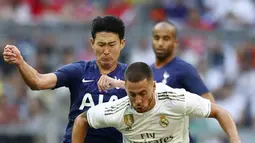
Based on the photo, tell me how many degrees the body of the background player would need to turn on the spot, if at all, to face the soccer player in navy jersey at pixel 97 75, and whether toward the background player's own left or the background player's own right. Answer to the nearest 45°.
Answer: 0° — they already face them

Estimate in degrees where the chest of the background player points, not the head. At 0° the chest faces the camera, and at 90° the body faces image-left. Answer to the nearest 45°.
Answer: approximately 45°

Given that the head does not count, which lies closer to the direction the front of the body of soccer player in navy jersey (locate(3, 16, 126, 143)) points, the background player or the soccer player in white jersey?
the soccer player in white jersey

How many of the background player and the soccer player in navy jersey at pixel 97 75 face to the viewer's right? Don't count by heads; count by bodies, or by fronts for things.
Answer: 0

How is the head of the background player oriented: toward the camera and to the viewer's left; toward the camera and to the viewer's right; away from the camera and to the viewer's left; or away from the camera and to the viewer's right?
toward the camera and to the viewer's left
